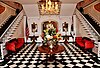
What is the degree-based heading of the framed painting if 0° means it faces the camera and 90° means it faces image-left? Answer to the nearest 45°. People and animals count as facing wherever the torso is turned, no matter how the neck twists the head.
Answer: approximately 0°
